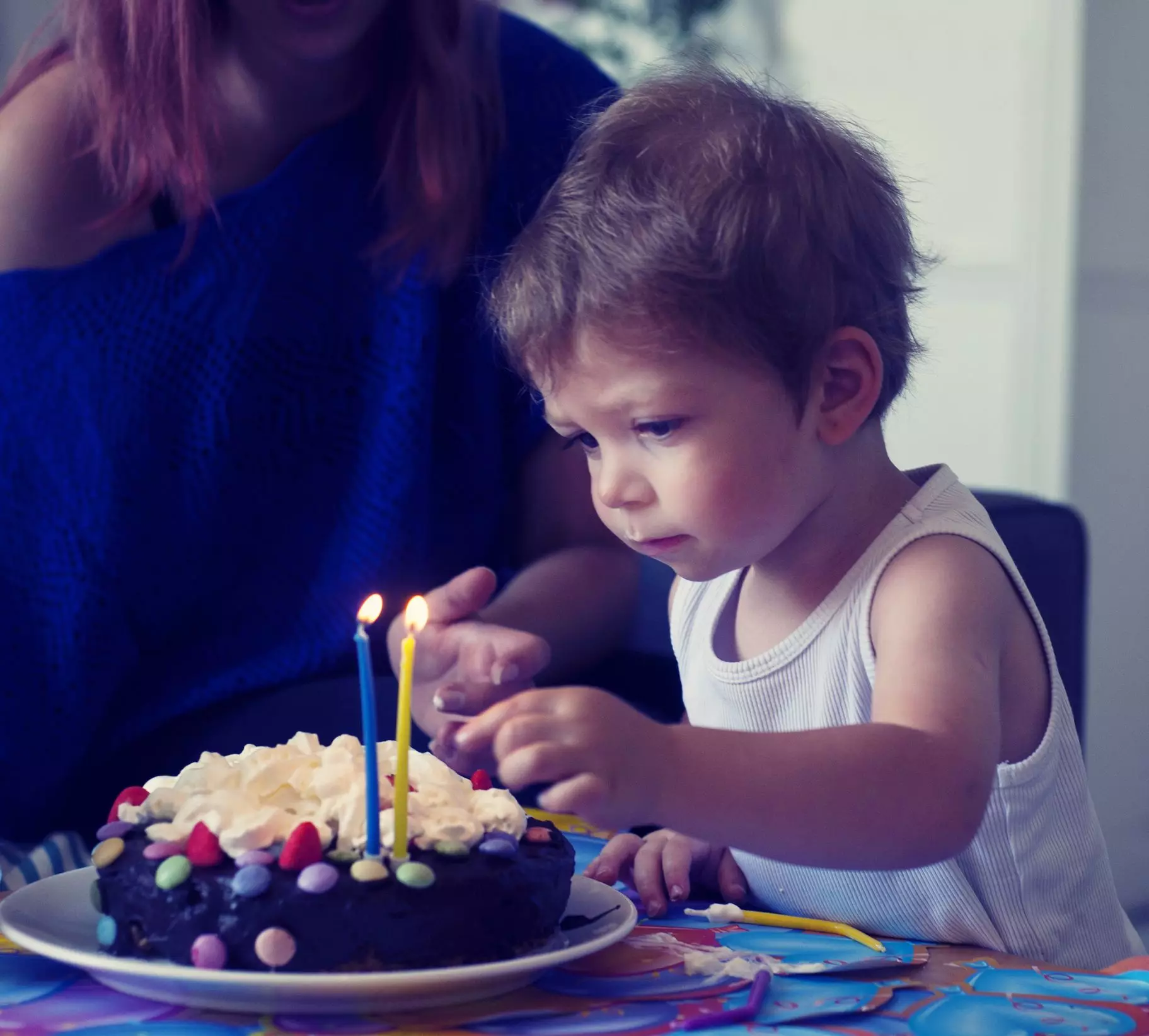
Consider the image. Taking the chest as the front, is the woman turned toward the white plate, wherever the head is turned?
yes

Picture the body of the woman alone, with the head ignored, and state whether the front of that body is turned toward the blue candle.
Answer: yes

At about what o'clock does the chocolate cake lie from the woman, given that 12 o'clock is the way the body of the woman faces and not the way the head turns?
The chocolate cake is roughly at 12 o'clock from the woman.

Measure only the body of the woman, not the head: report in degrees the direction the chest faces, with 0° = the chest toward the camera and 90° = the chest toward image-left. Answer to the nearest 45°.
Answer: approximately 0°

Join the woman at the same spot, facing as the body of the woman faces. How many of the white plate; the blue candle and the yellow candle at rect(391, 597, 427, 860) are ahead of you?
3
